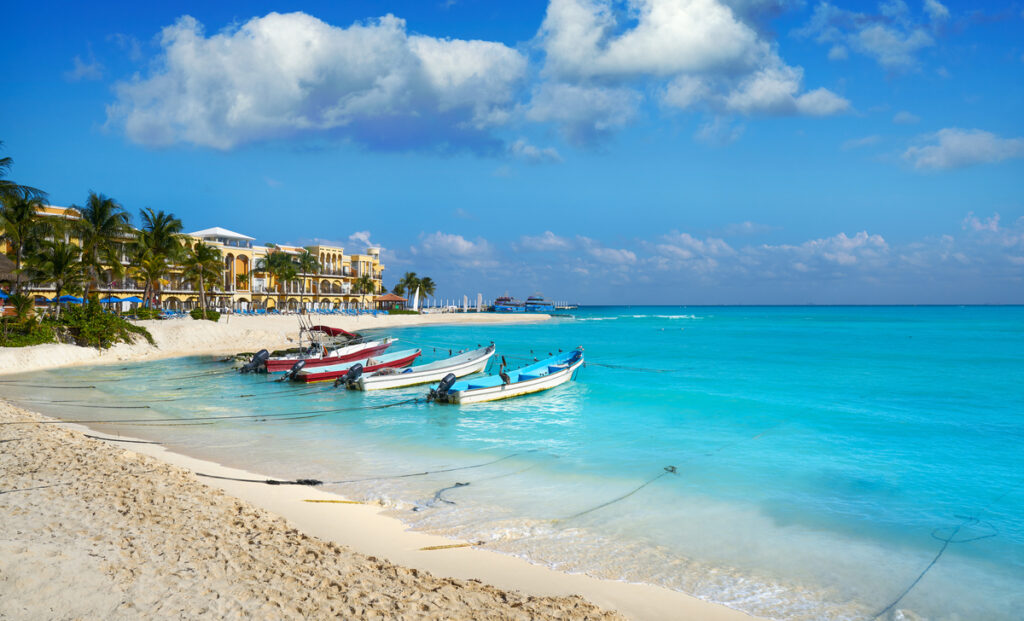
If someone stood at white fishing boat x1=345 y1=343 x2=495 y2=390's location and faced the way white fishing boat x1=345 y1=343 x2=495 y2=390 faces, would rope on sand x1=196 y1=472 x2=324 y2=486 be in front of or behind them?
behind

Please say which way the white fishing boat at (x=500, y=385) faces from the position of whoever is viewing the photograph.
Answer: facing away from the viewer and to the right of the viewer

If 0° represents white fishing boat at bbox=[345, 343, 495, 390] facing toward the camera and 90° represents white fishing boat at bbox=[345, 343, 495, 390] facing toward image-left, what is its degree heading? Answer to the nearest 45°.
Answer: approximately 225°

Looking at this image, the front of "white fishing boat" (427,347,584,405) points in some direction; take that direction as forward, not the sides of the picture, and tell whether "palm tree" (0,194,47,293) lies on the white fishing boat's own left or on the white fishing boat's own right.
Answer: on the white fishing boat's own left

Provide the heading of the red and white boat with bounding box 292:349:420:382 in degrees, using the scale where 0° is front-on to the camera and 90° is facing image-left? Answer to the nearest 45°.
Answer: approximately 225°

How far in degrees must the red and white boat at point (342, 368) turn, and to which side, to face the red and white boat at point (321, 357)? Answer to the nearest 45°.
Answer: approximately 90° to its left
